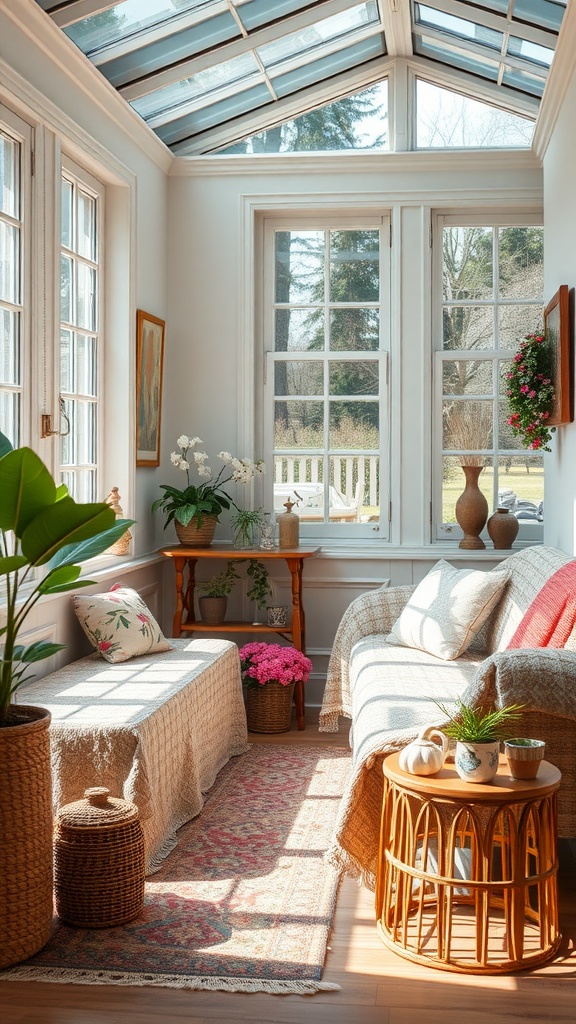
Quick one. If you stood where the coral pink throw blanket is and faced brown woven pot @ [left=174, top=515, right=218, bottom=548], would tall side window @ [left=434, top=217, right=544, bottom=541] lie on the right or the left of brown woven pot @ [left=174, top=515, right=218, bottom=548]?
right

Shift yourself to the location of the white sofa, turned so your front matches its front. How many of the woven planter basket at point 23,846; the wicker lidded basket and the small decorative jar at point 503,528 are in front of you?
2

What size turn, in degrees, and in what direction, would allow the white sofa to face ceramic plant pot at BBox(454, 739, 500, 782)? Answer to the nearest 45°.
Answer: approximately 45° to its left

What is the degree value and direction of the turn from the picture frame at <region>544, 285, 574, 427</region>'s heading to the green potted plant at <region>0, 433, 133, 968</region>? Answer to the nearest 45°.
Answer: approximately 45° to its left

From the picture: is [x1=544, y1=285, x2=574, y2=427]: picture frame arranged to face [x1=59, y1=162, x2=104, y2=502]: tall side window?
yes

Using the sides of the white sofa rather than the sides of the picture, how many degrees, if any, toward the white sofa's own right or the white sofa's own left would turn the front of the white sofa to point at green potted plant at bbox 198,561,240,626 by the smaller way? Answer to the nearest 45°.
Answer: approximately 90° to the white sofa's own right

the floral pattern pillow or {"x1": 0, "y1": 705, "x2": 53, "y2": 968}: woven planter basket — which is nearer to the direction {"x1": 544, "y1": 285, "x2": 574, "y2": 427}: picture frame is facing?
the floral pattern pillow

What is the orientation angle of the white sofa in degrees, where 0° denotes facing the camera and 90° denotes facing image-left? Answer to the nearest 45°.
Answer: approximately 45°

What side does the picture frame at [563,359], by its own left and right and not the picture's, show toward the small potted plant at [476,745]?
left

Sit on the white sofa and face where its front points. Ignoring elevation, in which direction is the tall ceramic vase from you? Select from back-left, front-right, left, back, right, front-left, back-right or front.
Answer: back-right

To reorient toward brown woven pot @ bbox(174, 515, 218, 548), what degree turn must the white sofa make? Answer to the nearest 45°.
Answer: approximately 90° to its right

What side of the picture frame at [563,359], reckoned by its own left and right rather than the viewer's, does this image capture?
left
